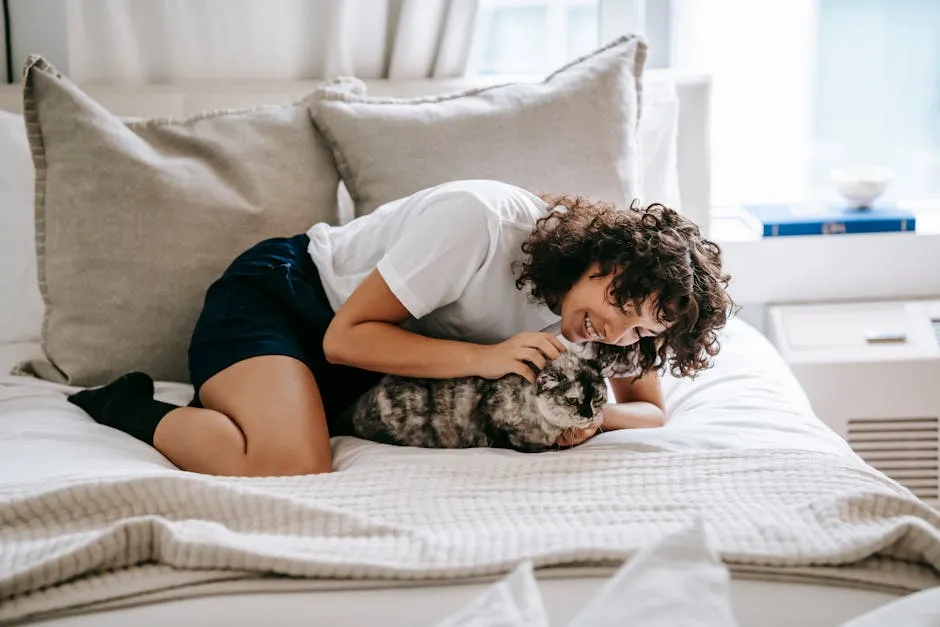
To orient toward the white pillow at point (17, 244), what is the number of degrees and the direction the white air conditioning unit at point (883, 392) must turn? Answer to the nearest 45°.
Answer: approximately 45° to its right

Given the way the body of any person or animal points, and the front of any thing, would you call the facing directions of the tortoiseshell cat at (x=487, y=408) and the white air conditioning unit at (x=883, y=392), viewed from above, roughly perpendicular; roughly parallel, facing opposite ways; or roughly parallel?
roughly perpendicular

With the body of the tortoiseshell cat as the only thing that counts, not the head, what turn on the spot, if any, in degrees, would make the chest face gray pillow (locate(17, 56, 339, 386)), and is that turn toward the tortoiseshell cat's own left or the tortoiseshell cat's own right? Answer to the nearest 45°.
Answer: approximately 135° to the tortoiseshell cat's own left

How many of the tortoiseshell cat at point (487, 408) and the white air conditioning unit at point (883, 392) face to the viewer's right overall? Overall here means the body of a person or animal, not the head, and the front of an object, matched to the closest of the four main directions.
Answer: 1

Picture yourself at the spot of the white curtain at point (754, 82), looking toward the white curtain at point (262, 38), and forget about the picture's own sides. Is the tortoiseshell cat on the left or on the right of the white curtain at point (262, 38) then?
left

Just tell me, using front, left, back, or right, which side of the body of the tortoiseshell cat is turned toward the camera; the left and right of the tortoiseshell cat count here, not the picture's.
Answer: right

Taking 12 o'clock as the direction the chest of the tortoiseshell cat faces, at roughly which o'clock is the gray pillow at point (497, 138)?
The gray pillow is roughly at 9 o'clock from the tortoiseshell cat.

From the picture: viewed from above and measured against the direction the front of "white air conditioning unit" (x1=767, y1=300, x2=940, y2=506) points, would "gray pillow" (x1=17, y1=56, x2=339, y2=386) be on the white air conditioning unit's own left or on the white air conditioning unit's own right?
on the white air conditioning unit's own right

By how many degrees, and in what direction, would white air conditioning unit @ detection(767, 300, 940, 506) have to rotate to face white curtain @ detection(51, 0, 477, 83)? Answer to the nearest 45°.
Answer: approximately 90° to its right

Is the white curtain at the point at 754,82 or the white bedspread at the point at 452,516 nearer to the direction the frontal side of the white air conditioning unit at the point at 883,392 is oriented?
the white bedspread
